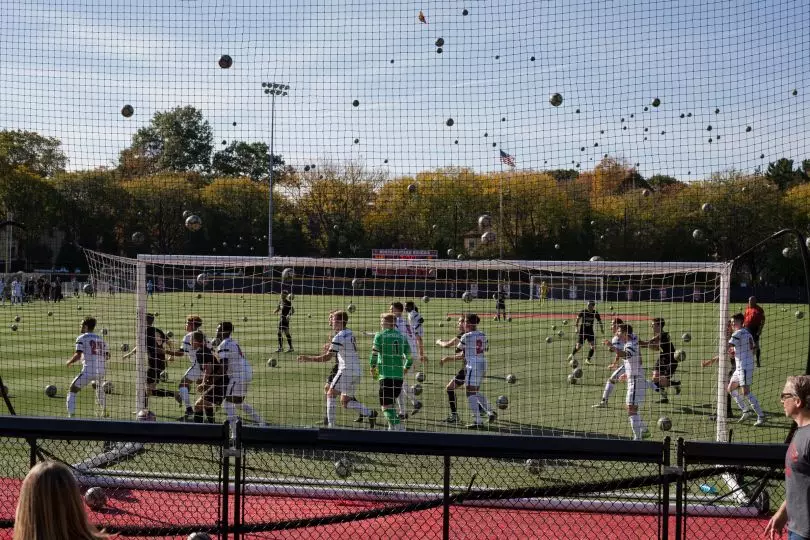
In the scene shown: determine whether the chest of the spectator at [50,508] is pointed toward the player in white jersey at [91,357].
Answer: yes

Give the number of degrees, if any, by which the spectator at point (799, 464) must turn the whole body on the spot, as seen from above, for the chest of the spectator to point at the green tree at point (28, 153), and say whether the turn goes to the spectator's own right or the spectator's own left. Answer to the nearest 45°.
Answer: approximately 45° to the spectator's own right

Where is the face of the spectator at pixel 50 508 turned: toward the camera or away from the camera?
away from the camera

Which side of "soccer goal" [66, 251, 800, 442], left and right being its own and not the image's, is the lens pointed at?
back

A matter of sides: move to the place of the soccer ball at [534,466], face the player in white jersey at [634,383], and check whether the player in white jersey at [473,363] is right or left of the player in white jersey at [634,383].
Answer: left

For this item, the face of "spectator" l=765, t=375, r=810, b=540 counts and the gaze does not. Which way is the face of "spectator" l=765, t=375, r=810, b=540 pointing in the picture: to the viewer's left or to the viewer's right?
to the viewer's left

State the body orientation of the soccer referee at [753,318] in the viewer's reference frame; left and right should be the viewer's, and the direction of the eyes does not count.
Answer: facing to the left of the viewer

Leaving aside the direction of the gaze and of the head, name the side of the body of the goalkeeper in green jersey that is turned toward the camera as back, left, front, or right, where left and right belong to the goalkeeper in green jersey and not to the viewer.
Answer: back

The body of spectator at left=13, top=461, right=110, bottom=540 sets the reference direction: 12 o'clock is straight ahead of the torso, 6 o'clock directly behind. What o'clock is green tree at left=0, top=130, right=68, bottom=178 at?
The green tree is roughly at 12 o'clock from the spectator.

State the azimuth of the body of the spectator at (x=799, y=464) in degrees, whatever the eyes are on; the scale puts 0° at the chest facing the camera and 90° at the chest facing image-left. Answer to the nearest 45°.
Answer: approximately 90°

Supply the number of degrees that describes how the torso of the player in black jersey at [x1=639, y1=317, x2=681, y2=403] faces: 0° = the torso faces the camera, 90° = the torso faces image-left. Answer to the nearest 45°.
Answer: approximately 90°

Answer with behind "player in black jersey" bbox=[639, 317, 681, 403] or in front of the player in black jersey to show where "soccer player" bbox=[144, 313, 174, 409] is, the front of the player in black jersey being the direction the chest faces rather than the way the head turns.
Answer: in front

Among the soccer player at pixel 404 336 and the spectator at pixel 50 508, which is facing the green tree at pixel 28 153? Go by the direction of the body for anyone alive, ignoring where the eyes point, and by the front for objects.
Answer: the spectator

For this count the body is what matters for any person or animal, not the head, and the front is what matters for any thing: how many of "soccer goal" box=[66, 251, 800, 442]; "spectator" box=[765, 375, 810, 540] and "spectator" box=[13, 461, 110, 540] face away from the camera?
2
